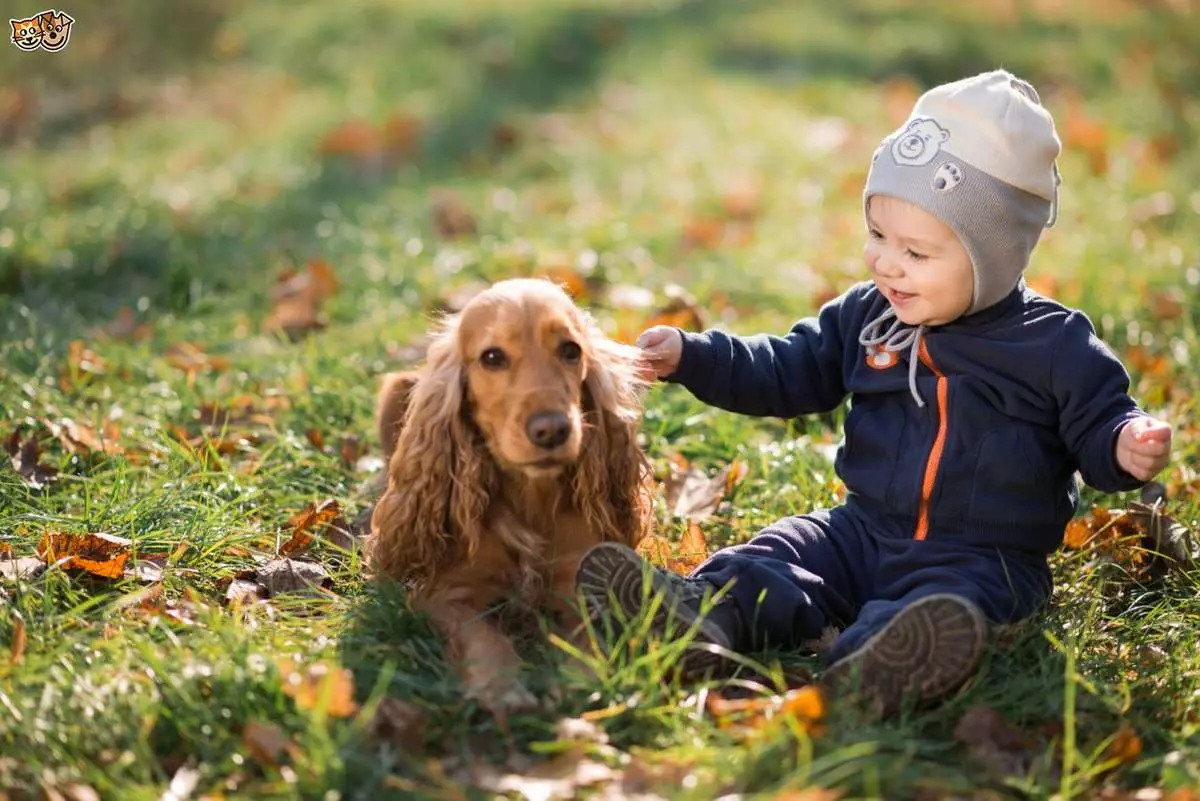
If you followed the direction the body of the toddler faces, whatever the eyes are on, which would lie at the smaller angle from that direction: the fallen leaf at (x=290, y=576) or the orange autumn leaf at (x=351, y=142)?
the fallen leaf

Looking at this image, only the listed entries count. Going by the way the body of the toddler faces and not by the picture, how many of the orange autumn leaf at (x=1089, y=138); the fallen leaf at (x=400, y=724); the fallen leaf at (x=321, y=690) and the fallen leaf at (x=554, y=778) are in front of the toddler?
3

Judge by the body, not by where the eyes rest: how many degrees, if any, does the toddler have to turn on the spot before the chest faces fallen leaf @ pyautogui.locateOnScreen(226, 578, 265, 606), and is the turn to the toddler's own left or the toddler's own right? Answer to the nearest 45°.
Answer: approximately 45° to the toddler's own right

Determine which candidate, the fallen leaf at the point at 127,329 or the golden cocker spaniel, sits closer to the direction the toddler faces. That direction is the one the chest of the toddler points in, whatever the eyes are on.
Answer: the golden cocker spaniel

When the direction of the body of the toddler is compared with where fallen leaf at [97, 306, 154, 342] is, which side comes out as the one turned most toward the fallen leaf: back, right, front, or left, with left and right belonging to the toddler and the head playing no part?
right

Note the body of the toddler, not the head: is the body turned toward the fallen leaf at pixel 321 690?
yes

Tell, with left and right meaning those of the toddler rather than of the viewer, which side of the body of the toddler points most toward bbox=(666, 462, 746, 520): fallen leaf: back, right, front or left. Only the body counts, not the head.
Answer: right

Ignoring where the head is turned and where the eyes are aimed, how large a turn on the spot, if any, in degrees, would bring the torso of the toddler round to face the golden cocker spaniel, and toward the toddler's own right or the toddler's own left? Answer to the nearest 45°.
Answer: approximately 45° to the toddler's own right

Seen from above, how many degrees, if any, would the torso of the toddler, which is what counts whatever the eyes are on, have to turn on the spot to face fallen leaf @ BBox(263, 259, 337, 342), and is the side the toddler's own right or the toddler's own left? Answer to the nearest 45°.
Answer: approximately 90° to the toddler's own right

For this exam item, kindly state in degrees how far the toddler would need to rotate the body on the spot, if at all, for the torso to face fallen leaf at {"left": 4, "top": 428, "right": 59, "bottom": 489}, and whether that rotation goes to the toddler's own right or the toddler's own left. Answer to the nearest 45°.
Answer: approximately 45° to the toddler's own right

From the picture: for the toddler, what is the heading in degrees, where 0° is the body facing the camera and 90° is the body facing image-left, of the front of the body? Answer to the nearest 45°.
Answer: approximately 45°

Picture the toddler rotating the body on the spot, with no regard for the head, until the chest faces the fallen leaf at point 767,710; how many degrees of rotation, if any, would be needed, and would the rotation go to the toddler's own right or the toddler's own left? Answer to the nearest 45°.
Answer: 0° — they already face it

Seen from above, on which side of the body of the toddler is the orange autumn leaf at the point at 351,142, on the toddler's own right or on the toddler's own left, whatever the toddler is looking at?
on the toddler's own right
